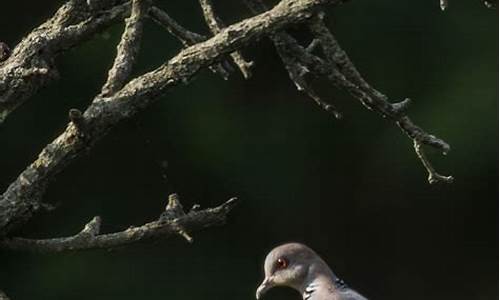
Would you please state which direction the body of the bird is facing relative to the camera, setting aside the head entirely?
to the viewer's left
